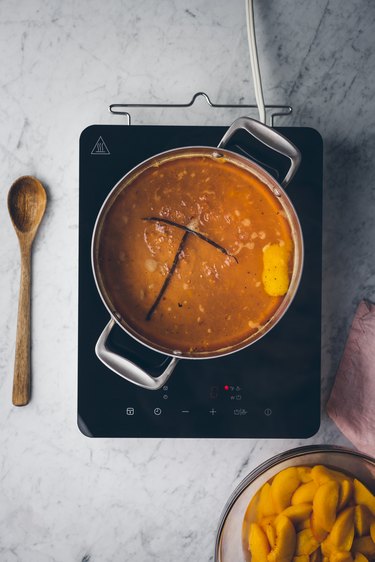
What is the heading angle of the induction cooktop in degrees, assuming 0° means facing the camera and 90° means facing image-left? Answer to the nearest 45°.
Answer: approximately 0°

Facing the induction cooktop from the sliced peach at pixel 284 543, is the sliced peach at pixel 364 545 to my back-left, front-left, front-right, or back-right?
back-right
